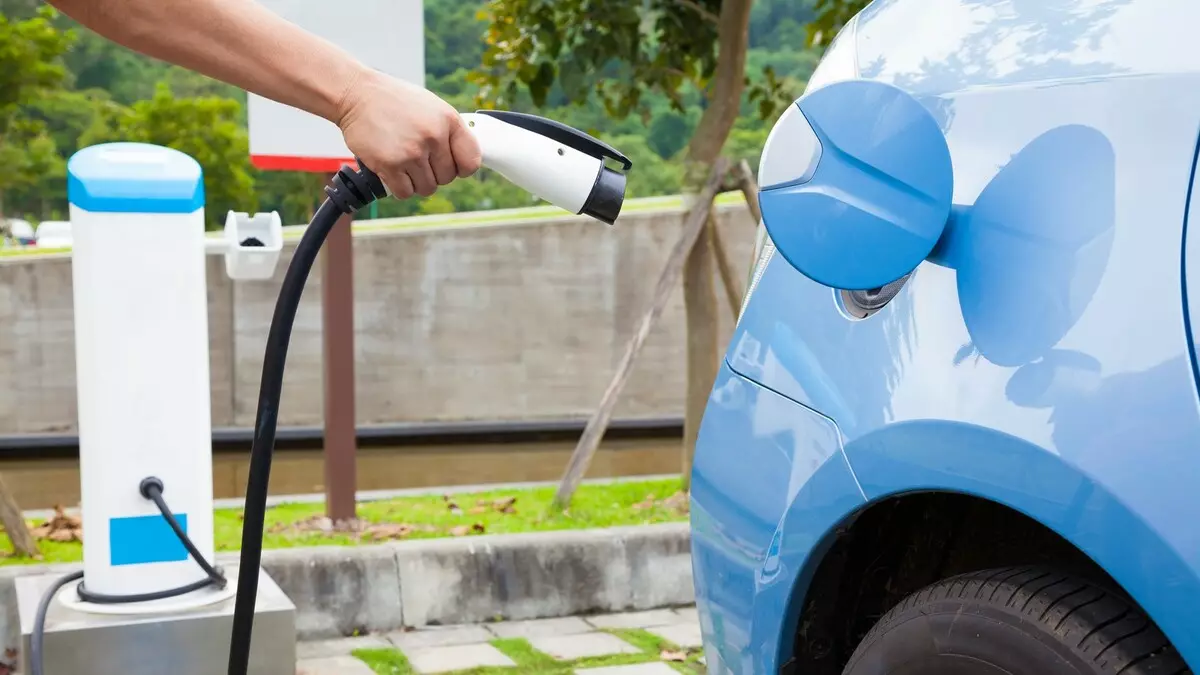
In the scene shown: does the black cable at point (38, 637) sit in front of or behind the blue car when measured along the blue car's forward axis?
behind

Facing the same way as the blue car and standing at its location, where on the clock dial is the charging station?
The charging station is roughly at 7 o'clock from the blue car.

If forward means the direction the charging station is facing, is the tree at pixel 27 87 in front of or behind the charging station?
behind

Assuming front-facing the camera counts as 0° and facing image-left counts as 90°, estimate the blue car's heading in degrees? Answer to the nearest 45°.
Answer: approximately 270°

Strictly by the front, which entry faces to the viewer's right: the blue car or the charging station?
the blue car

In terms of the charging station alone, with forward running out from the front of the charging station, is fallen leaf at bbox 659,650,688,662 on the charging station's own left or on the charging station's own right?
on the charging station's own left
